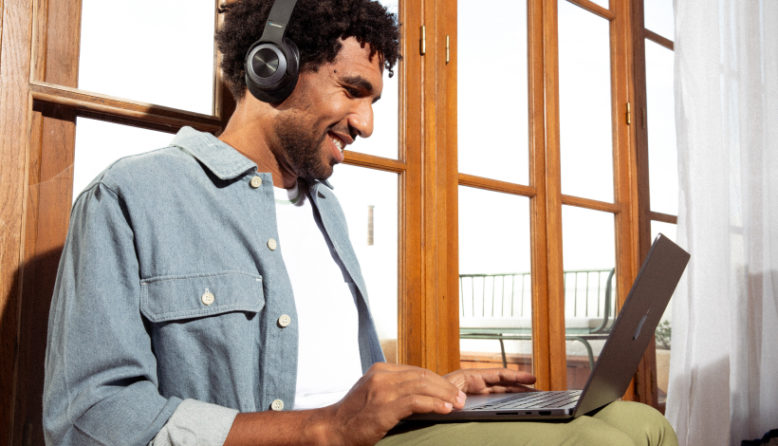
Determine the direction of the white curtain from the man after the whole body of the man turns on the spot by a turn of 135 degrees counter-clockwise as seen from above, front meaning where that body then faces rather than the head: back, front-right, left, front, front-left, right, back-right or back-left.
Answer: front-right

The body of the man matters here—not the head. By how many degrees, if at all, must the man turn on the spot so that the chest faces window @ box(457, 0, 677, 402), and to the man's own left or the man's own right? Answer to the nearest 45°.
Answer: approximately 90° to the man's own left

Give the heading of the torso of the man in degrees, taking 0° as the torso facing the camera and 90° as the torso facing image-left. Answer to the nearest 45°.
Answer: approximately 315°

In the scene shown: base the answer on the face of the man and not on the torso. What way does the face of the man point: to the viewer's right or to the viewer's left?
to the viewer's right
